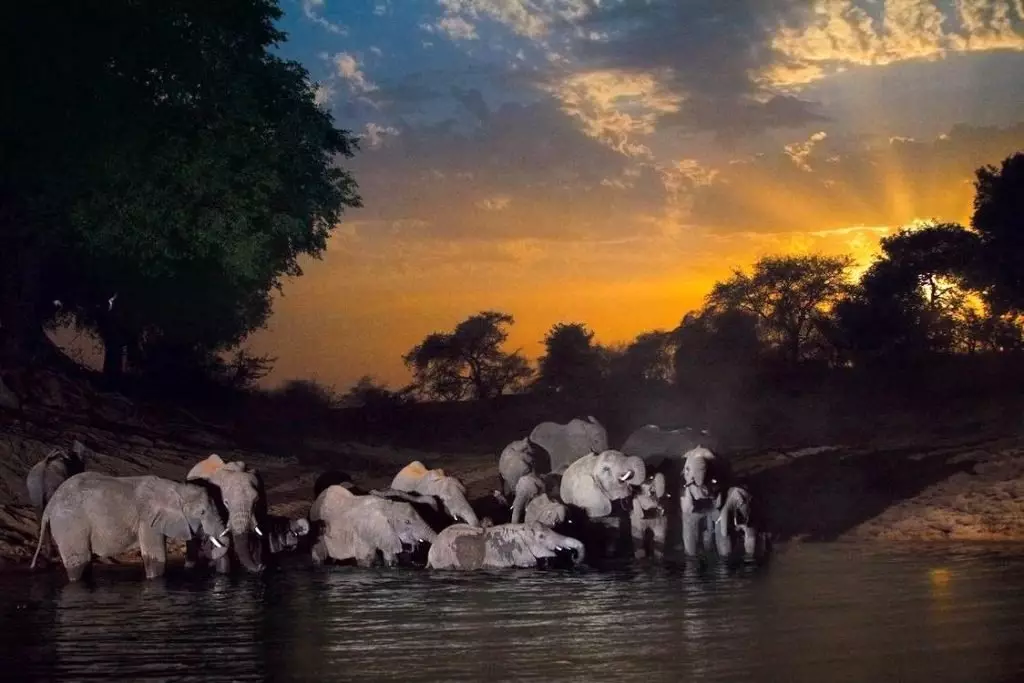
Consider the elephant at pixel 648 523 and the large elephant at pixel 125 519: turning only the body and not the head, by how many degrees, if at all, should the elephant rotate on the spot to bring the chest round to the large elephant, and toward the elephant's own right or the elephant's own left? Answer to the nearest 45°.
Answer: approximately 90° to the elephant's own right

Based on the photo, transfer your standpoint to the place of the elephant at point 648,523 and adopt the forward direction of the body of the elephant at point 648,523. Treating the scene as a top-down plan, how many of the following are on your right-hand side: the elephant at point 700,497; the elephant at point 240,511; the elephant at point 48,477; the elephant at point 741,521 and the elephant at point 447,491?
3

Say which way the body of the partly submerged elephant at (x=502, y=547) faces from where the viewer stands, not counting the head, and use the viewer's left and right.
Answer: facing to the right of the viewer

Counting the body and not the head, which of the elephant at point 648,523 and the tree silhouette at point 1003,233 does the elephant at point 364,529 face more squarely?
the elephant

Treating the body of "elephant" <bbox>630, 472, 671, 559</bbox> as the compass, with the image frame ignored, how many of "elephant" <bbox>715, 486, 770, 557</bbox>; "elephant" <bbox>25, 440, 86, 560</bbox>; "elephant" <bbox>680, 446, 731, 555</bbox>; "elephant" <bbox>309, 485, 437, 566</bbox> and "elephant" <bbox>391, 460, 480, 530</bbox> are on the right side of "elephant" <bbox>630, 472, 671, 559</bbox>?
3

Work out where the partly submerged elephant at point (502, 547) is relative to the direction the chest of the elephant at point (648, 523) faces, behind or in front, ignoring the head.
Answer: in front

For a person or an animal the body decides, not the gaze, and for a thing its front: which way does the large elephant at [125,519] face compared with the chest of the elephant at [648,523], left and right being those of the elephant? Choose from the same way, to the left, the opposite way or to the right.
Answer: to the left

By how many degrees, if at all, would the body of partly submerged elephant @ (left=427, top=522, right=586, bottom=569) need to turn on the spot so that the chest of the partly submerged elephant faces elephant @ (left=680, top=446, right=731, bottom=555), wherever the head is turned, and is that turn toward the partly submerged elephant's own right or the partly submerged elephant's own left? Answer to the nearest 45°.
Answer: approximately 45° to the partly submerged elephant's own left

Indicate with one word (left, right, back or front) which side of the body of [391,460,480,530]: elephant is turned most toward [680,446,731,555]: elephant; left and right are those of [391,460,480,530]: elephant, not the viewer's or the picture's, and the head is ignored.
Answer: front

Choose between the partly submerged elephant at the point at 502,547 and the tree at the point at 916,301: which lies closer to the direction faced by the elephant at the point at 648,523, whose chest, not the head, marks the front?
the partly submerged elephant

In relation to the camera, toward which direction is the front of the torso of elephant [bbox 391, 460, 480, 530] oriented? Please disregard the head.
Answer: to the viewer's right

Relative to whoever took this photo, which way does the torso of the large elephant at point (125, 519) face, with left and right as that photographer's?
facing to the right of the viewer

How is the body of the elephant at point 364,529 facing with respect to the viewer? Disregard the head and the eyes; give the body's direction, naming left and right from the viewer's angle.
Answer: facing to the right of the viewer
